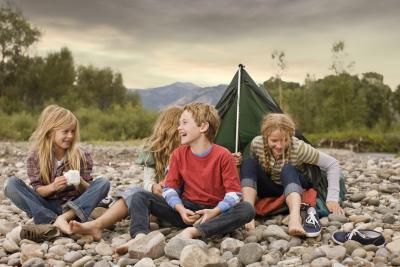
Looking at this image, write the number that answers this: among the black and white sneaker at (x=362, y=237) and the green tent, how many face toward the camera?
1

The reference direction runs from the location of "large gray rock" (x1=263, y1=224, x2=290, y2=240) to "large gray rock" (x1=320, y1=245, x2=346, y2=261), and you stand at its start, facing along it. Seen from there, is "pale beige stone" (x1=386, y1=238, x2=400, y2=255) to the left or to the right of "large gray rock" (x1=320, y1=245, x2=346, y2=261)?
left

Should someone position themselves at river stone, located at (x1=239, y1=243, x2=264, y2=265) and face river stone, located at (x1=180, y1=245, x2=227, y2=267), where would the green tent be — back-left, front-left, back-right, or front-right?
back-right

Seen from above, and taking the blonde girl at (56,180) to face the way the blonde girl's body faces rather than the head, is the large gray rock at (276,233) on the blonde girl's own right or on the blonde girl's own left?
on the blonde girl's own left
